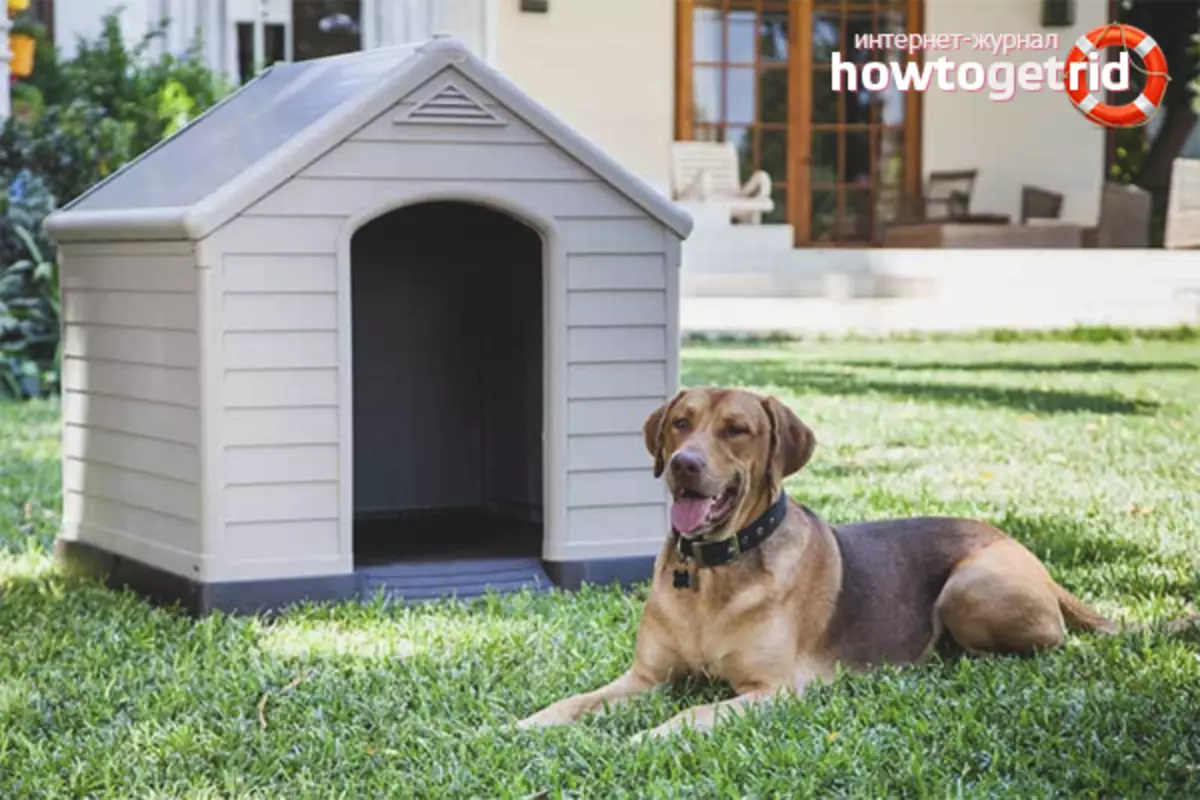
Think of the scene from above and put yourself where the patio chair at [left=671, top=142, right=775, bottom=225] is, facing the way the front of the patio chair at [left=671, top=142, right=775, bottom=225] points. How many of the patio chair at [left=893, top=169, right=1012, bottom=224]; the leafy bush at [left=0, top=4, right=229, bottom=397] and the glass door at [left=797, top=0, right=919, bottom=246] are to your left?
2

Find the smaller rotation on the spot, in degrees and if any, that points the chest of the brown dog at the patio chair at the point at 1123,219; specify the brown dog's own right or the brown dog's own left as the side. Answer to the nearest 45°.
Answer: approximately 135° to the brown dog's own right

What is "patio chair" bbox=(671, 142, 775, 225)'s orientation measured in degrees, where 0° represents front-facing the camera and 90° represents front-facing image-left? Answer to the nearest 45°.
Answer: approximately 315°

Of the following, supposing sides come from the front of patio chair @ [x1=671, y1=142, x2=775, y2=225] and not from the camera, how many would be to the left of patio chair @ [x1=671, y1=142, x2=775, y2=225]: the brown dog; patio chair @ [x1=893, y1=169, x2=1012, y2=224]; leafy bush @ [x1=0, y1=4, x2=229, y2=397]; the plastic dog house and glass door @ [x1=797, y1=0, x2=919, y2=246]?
2

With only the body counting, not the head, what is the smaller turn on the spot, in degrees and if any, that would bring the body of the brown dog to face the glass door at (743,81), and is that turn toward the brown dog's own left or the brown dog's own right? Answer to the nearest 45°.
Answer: approximately 135° to the brown dog's own right

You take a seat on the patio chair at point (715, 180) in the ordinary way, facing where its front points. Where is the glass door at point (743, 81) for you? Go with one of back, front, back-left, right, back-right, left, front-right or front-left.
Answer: back-left

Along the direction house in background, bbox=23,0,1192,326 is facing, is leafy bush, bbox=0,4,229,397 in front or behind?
in front

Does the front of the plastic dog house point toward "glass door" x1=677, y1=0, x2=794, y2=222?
no

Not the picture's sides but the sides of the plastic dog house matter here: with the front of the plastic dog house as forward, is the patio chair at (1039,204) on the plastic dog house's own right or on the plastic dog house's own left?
on the plastic dog house's own left

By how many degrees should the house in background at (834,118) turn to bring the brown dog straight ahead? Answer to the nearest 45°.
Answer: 0° — it already faces it

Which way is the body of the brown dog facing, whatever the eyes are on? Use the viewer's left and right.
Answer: facing the viewer and to the left of the viewer

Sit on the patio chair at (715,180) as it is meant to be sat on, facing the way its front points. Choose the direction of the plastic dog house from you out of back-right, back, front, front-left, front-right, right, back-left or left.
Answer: front-right

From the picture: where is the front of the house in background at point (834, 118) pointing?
toward the camera

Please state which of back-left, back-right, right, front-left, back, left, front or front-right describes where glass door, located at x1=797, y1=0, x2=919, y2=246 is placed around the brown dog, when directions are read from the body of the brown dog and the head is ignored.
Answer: back-right
